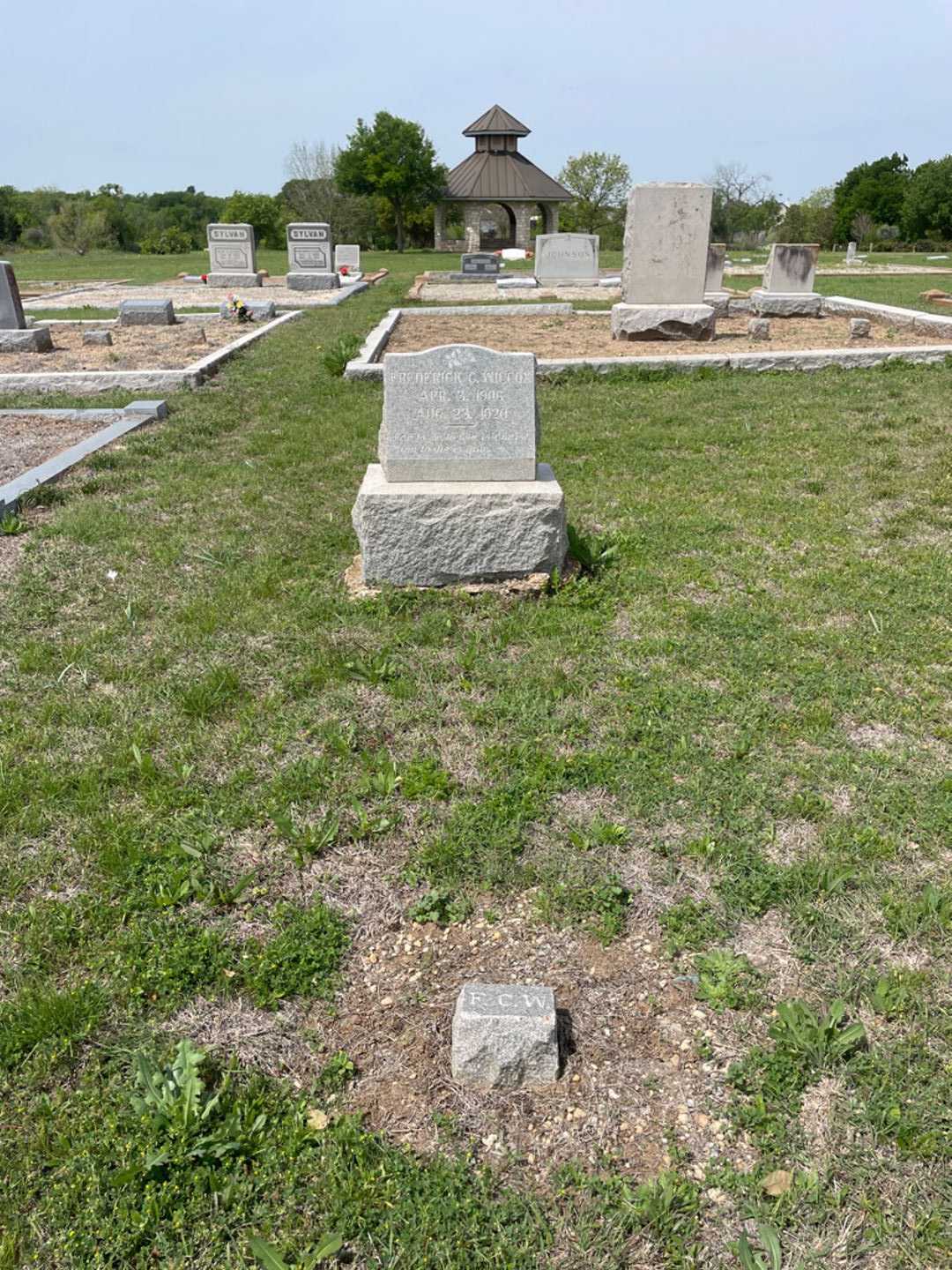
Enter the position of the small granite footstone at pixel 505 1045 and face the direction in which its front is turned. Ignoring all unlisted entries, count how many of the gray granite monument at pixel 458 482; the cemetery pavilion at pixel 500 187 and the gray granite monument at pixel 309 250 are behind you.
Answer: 3

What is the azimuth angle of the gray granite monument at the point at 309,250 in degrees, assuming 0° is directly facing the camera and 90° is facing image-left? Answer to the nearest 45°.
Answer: approximately 0°

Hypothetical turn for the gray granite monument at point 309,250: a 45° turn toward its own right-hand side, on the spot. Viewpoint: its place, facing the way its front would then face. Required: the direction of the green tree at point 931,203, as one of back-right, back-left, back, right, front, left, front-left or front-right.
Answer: back

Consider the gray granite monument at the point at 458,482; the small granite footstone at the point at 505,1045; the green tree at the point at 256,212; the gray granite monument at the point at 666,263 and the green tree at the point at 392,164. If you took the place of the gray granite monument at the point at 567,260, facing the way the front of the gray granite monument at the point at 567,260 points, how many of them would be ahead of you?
3

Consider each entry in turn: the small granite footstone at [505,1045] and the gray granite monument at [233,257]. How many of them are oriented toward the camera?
2

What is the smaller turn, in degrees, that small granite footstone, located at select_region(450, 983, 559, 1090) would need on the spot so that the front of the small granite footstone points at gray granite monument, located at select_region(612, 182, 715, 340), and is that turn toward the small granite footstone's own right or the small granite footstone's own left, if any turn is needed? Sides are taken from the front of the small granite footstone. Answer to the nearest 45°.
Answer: approximately 180°
